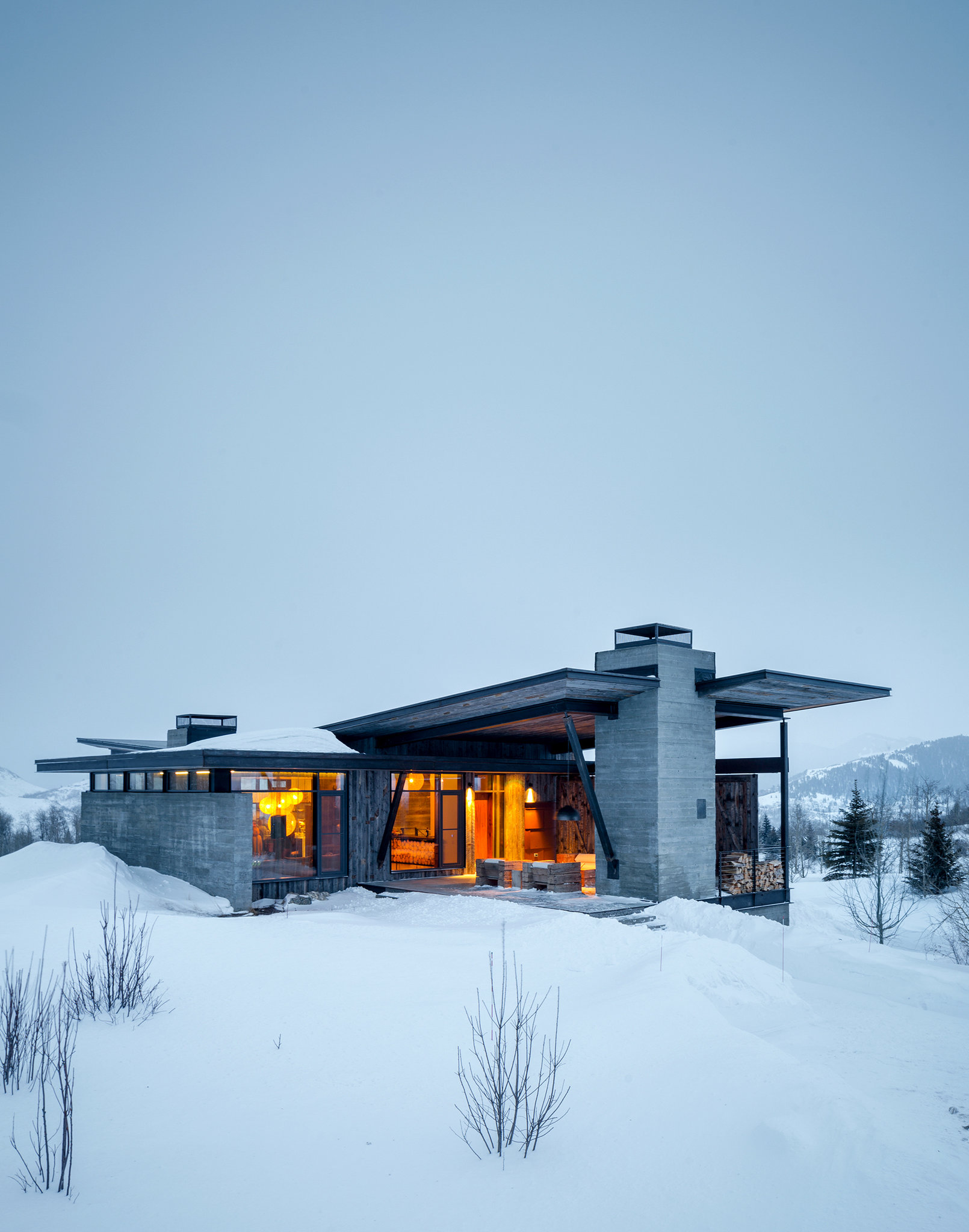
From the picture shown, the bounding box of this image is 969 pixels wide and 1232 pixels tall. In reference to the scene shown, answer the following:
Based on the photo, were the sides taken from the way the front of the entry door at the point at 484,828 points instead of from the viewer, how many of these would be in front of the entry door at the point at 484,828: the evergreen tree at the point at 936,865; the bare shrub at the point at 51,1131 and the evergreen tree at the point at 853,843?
1

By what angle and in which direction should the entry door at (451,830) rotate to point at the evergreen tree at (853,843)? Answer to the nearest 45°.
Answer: approximately 135° to its left

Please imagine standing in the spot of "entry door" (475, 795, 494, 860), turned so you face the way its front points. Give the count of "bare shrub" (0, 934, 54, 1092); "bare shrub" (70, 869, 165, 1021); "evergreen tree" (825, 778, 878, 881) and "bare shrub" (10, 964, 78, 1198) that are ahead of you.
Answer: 3

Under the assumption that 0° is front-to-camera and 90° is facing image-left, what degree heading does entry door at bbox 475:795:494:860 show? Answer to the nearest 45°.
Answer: approximately 0°

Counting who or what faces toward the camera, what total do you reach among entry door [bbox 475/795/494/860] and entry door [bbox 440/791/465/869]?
2

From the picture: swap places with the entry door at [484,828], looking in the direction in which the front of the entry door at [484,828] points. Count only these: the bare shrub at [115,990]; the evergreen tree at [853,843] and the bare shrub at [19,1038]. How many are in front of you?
2

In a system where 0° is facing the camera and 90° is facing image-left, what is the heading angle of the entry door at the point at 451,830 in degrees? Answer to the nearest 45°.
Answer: approximately 0°

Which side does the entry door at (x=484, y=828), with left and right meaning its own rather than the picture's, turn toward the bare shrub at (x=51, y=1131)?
front

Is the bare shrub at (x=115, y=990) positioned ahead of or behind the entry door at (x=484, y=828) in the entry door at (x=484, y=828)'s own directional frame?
ahead

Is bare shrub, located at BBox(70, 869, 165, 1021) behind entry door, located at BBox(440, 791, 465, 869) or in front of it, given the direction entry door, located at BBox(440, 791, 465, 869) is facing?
in front

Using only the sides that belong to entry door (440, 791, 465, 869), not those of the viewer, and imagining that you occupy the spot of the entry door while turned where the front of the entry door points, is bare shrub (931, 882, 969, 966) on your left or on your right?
on your left

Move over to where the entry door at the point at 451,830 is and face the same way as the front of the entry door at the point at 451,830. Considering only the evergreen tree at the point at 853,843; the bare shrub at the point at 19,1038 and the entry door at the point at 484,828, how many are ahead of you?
1

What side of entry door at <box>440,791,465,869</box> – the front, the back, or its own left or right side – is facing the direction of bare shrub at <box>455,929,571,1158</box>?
front

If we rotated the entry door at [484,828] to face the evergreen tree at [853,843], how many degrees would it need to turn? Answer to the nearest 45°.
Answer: approximately 135° to its left
